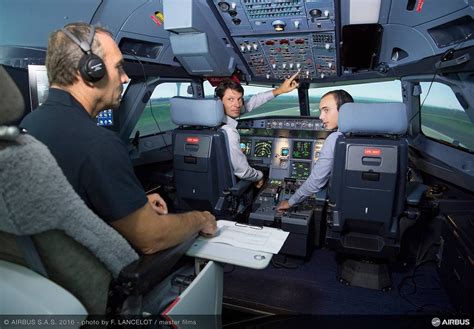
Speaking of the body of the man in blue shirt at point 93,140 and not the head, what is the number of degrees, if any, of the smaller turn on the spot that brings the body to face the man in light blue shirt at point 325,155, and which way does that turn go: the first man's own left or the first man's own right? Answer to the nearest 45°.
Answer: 0° — they already face them

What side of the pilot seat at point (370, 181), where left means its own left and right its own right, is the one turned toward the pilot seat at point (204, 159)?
left

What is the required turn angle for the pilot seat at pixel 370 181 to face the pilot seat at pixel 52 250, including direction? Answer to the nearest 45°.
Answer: approximately 180°

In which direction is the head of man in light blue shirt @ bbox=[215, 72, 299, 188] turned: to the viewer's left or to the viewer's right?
to the viewer's right

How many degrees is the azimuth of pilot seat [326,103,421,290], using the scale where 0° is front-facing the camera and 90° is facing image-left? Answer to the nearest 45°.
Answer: approximately 180°

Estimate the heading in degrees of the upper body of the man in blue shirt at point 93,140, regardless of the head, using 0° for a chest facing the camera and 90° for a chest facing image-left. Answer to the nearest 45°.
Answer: approximately 225°
